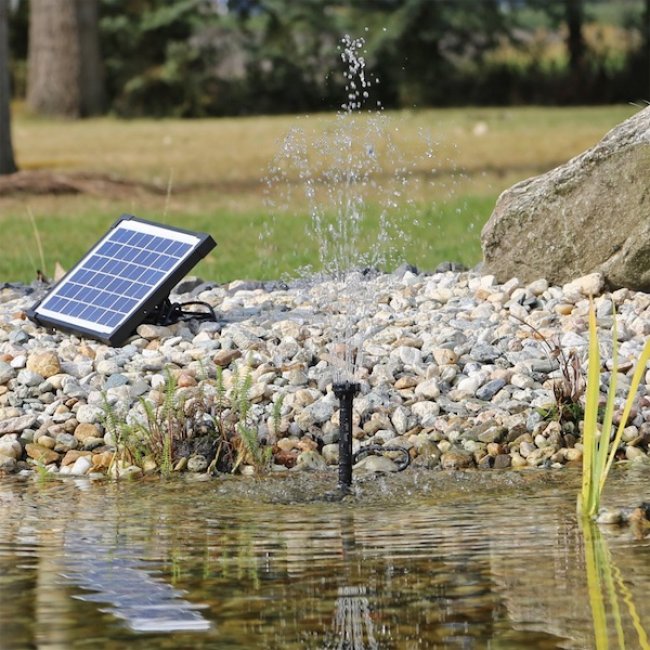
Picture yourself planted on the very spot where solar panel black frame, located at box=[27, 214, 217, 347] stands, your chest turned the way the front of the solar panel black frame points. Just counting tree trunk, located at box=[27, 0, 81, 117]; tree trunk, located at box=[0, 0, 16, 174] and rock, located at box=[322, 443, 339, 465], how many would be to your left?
1

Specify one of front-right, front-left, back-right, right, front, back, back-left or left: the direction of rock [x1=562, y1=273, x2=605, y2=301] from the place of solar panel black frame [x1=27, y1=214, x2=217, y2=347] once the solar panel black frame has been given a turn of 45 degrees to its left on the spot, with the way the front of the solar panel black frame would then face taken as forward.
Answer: left

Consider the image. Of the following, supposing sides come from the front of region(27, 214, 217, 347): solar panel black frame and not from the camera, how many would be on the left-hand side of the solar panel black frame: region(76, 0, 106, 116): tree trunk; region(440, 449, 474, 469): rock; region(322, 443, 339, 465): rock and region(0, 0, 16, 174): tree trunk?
2

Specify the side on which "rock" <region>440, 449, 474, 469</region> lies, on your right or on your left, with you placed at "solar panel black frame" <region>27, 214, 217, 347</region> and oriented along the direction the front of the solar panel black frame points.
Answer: on your left

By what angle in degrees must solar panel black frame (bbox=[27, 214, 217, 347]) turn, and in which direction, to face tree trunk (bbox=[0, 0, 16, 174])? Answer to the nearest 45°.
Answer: approximately 135° to its right

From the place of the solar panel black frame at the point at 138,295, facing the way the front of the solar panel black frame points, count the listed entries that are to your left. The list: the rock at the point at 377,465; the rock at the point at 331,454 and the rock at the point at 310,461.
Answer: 3

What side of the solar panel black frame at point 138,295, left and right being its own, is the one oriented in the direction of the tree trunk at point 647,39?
back

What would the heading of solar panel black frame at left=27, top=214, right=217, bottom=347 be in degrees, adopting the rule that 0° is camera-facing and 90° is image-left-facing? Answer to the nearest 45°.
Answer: approximately 45°

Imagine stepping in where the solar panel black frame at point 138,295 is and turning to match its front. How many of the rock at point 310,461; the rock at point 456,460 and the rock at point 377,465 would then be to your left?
3

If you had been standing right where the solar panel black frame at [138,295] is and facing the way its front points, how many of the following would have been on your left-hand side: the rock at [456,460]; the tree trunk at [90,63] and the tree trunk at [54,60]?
1

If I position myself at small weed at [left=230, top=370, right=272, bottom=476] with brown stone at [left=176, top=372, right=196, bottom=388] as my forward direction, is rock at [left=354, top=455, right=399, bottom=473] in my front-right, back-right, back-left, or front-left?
back-right

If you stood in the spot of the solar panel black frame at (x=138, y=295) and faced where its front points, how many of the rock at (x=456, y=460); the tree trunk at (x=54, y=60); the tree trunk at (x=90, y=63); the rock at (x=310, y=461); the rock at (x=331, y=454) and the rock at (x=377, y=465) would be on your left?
4
